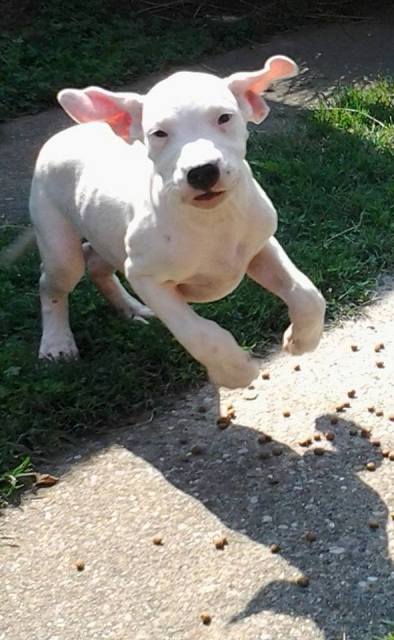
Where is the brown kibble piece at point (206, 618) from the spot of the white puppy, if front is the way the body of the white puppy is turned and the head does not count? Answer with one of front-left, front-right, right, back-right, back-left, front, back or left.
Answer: front-right

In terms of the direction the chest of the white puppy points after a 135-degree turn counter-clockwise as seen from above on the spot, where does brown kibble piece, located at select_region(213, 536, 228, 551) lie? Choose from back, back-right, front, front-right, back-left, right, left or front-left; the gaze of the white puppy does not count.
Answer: back

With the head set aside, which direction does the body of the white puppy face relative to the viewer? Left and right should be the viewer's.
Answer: facing the viewer and to the right of the viewer

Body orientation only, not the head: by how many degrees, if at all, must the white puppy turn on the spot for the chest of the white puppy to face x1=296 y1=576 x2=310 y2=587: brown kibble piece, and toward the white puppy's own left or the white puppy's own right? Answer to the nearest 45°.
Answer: approximately 45° to the white puppy's own right

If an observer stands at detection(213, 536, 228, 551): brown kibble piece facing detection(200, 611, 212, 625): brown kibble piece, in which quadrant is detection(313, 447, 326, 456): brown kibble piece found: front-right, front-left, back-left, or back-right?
back-left

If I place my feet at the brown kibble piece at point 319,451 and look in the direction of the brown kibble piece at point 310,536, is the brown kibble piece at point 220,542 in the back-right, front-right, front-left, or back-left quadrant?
front-right

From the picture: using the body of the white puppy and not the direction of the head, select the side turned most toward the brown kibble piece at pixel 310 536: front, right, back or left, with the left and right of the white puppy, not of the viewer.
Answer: front
